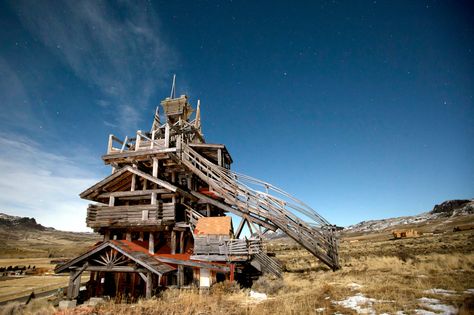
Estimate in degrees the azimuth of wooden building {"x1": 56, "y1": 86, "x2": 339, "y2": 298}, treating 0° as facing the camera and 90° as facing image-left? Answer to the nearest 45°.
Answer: approximately 45°
